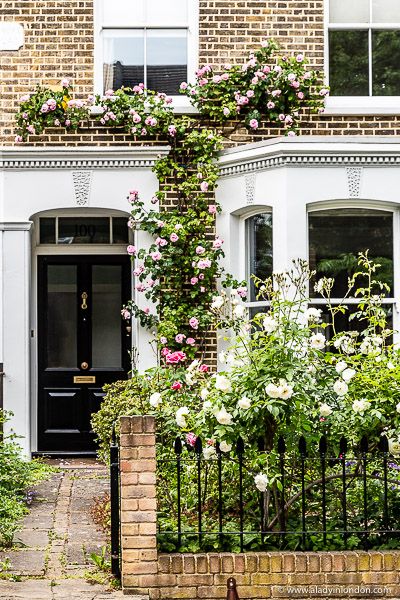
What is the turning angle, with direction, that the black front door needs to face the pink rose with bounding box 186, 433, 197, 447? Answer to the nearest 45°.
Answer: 0° — it already faces it

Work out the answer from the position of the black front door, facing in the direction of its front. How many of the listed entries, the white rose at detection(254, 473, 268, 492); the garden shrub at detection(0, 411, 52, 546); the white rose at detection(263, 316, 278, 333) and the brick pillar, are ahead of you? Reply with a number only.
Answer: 4

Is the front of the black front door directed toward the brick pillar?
yes

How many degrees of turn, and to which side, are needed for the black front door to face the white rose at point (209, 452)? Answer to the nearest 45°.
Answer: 0° — it already faces it

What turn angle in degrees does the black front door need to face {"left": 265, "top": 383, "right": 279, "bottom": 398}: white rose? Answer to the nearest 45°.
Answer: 0° — it already faces it

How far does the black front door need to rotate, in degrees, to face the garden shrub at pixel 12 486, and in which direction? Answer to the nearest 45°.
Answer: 0° — it already faces it

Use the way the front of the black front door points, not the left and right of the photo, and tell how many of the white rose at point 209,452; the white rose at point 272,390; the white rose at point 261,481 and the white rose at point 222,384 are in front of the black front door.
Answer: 4

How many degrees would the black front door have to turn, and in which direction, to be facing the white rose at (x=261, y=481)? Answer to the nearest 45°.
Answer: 0° — it already faces it

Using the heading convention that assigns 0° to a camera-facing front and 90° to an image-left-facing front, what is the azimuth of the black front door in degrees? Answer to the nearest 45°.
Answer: approximately 0°
